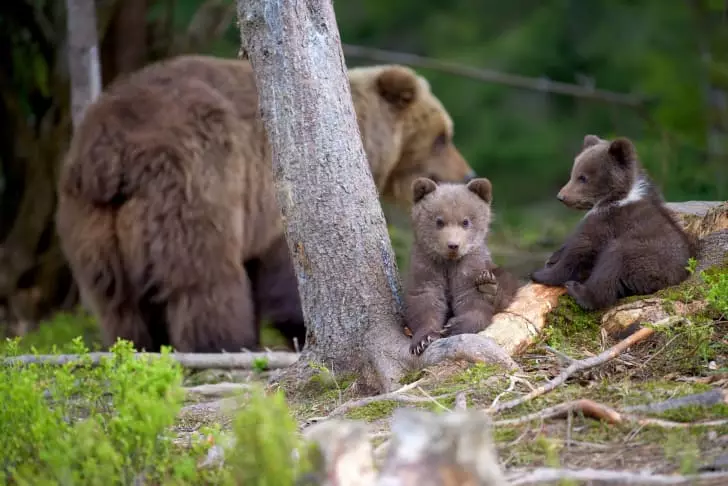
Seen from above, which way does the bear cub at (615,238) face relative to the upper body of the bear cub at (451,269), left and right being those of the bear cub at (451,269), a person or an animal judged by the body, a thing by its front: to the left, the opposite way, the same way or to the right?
to the right

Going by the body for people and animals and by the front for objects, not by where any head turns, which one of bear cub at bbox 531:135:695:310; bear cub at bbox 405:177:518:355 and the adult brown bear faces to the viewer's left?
bear cub at bbox 531:135:695:310

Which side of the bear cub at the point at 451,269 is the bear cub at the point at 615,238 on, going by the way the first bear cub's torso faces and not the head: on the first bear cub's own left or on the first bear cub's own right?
on the first bear cub's own left

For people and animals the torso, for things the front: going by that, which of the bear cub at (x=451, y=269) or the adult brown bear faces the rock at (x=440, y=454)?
the bear cub

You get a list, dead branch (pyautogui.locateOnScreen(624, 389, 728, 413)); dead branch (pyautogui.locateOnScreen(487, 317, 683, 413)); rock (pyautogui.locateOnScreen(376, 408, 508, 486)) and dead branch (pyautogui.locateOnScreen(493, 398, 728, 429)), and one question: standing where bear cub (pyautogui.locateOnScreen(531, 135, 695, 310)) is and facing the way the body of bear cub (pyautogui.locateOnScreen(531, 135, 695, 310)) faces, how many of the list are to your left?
4

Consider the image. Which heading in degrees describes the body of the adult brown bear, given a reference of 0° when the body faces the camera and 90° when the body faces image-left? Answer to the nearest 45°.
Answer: approximately 225°

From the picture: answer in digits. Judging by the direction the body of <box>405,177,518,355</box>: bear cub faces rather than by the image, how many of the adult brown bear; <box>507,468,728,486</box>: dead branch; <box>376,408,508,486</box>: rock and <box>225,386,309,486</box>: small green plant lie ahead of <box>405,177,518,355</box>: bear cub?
3

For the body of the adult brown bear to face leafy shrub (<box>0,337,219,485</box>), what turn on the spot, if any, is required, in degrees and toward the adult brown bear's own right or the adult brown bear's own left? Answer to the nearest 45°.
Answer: approximately 135° to the adult brown bear's own right

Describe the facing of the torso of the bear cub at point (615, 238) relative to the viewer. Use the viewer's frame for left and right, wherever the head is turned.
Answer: facing to the left of the viewer

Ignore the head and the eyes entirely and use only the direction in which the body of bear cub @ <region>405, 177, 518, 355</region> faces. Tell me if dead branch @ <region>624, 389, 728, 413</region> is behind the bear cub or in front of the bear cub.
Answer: in front

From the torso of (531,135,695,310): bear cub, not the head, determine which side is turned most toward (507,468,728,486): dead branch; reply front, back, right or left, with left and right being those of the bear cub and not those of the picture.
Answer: left

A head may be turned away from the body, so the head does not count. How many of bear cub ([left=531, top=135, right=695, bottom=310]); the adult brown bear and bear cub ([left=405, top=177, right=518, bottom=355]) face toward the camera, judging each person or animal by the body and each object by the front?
1

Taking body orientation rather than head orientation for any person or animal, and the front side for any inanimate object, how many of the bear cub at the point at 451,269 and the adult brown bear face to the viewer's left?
0
